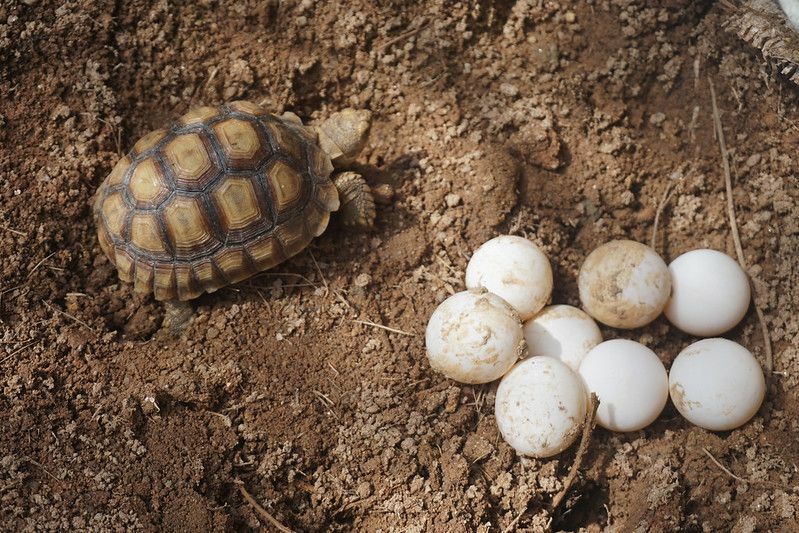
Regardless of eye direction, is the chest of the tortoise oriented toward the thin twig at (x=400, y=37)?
yes

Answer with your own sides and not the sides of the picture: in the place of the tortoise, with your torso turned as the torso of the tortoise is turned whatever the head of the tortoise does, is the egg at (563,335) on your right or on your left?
on your right

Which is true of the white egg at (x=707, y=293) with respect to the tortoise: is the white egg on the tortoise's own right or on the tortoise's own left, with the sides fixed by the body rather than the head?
on the tortoise's own right

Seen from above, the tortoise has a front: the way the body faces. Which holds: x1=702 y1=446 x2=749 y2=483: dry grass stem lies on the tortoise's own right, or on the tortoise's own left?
on the tortoise's own right

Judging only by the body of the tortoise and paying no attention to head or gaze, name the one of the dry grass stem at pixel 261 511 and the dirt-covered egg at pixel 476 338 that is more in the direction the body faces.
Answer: the dirt-covered egg

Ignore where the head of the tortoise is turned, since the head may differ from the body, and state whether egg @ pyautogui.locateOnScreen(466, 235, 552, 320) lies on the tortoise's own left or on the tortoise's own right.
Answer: on the tortoise's own right

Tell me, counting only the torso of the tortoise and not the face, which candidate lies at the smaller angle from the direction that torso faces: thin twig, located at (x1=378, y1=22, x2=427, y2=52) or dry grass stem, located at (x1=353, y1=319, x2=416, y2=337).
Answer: the thin twig

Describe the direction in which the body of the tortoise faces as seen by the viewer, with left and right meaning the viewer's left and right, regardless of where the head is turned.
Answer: facing away from the viewer and to the right of the viewer

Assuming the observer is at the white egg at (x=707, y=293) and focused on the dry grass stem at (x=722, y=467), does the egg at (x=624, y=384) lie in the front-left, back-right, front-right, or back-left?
front-right

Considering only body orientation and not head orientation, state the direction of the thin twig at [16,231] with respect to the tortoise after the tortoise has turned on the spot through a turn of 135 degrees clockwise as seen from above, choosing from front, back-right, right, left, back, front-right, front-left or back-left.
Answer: right

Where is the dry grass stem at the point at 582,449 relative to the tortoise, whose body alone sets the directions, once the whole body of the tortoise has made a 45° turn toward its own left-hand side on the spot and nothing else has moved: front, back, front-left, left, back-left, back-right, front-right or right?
back-right

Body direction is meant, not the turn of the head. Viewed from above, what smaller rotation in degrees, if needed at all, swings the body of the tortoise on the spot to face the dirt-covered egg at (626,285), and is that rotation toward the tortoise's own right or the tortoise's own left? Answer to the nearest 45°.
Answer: approximately 45° to the tortoise's own right

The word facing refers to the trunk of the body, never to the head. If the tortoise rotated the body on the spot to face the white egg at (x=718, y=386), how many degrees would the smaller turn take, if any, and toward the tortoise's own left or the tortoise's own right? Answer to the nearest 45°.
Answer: approximately 90° to the tortoise's own right

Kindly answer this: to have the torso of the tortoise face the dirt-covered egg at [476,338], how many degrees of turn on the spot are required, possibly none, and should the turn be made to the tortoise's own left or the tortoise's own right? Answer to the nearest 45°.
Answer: approximately 90° to the tortoise's own right

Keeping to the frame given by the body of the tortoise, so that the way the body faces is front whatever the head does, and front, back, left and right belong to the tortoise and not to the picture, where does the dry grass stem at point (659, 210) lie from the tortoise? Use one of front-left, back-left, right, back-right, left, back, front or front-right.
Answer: front-right

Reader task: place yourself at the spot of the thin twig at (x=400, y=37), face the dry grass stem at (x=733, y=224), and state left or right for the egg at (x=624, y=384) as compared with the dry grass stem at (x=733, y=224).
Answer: right

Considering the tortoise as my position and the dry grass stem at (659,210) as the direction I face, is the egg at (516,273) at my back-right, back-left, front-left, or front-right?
front-right
